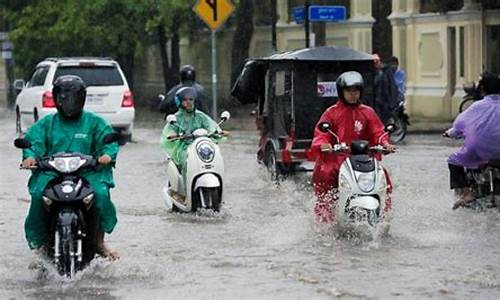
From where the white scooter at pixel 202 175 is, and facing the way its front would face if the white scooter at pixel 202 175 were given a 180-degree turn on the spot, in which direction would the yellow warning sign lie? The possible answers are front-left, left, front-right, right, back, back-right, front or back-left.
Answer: front-right

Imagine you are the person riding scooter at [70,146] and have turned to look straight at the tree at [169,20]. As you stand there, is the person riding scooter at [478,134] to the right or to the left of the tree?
right

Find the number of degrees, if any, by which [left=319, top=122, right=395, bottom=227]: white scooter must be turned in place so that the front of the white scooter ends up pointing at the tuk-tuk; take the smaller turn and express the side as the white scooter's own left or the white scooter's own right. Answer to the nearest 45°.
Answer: approximately 180°

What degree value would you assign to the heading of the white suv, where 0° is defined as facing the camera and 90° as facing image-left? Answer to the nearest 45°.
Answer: approximately 180°

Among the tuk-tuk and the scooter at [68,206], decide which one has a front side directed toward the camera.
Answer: the scooter

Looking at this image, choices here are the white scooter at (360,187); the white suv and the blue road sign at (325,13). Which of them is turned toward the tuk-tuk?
the blue road sign

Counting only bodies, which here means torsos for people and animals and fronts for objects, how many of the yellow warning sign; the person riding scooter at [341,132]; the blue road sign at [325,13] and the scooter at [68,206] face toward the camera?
4

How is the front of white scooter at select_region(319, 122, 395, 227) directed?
toward the camera

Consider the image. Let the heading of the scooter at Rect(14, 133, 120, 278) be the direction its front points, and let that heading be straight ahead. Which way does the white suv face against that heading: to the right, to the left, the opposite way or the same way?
the opposite way

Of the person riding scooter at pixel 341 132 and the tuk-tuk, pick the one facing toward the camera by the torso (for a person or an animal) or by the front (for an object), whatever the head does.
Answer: the person riding scooter

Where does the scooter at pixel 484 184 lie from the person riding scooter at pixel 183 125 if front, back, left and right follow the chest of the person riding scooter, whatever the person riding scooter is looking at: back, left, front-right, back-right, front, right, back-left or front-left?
front-left

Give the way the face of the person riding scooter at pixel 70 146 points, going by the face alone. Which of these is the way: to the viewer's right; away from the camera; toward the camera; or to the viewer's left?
toward the camera

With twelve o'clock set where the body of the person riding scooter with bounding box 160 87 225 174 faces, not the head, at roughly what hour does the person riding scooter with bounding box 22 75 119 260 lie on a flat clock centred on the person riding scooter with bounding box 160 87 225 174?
the person riding scooter with bounding box 22 75 119 260 is roughly at 2 o'clock from the person riding scooter with bounding box 160 87 225 174.

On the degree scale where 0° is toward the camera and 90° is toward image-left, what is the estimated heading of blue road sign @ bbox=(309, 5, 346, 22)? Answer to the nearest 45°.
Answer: approximately 0°

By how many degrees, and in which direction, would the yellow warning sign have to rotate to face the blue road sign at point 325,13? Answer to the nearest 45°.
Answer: approximately 90° to its left

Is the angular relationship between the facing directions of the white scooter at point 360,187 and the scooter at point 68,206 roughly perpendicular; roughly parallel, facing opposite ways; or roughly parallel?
roughly parallel

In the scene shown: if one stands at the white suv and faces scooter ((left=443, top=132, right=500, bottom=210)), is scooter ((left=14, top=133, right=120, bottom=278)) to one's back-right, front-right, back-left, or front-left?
front-right

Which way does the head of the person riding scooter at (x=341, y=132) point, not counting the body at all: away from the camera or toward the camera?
toward the camera
